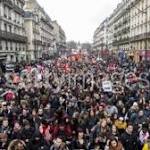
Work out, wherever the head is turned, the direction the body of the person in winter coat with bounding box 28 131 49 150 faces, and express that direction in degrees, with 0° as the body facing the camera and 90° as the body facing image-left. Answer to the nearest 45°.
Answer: approximately 0°

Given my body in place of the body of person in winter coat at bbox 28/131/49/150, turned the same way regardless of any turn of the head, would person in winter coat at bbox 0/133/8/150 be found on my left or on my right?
on my right

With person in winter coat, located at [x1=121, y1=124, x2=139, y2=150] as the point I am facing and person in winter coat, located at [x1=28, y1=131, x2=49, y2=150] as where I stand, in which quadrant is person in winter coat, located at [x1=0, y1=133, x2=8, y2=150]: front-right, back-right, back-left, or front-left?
back-right

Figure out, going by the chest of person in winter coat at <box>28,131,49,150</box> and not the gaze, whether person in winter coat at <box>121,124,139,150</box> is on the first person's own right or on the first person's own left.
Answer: on the first person's own left
